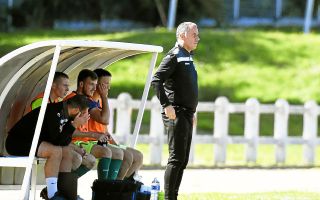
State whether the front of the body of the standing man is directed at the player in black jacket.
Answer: no

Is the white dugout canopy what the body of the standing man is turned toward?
no

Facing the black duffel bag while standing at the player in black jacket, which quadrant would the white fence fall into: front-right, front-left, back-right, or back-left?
front-left
